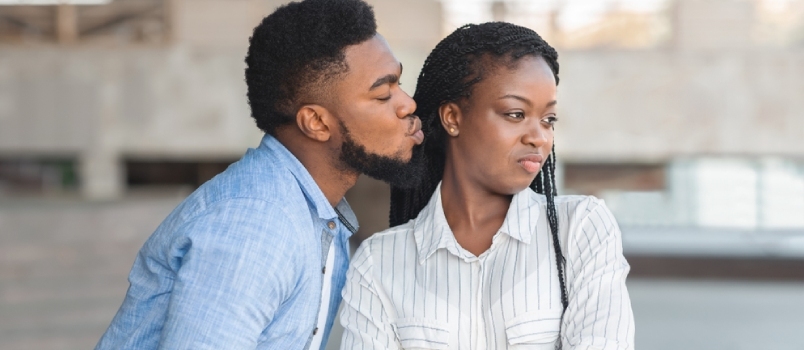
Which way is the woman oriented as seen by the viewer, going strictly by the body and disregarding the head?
toward the camera

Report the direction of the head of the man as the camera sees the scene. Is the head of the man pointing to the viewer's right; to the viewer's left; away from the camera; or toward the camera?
to the viewer's right

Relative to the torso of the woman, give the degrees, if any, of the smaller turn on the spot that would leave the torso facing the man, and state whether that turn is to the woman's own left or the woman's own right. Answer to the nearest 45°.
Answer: approximately 90° to the woman's own right

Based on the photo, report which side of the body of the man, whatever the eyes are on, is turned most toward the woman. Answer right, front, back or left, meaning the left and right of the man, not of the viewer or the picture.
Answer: front

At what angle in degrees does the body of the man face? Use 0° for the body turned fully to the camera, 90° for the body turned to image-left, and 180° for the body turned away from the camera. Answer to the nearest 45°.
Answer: approximately 270°

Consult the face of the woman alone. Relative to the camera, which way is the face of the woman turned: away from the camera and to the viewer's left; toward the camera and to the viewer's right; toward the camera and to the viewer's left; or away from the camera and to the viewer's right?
toward the camera and to the viewer's right

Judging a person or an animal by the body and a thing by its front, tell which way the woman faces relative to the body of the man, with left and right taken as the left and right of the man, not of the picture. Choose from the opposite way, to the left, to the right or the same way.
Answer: to the right

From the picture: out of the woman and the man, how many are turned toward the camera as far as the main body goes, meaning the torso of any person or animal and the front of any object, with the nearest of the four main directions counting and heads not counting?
1
